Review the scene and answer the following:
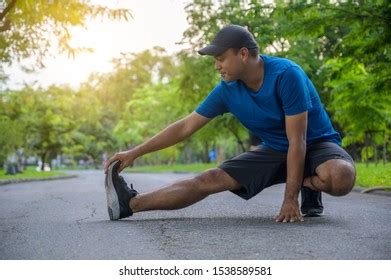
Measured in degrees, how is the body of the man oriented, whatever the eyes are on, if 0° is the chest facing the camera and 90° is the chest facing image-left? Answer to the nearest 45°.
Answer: approximately 45°
